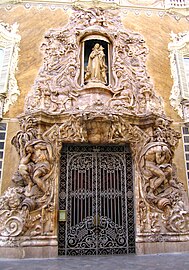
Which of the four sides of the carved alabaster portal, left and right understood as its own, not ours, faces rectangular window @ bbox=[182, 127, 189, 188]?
left

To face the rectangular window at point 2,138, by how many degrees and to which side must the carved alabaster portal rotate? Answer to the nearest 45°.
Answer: approximately 90° to its right

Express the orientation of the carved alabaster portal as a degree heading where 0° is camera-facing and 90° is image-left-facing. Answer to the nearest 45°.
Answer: approximately 0°
